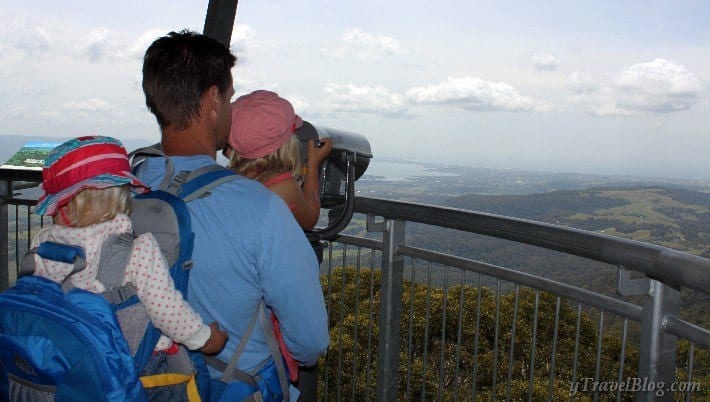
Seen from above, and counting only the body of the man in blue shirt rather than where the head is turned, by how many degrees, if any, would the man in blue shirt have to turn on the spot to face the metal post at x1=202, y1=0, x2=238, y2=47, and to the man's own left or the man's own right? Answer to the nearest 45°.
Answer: approximately 45° to the man's own left

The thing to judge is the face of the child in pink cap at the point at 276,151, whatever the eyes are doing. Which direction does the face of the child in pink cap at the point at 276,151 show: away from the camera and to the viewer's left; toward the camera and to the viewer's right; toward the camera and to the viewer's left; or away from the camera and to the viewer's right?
away from the camera and to the viewer's right

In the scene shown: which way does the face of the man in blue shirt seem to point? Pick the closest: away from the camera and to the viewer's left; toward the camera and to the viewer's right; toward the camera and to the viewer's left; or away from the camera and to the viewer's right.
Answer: away from the camera and to the viewer's right

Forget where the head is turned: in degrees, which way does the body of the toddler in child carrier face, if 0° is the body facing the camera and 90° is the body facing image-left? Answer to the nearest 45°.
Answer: approximately 225°

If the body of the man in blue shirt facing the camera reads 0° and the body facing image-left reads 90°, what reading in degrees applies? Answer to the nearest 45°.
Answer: approximately 225°

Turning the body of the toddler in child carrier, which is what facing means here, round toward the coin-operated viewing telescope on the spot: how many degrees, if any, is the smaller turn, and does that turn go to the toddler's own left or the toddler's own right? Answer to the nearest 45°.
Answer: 0° — they already face it
